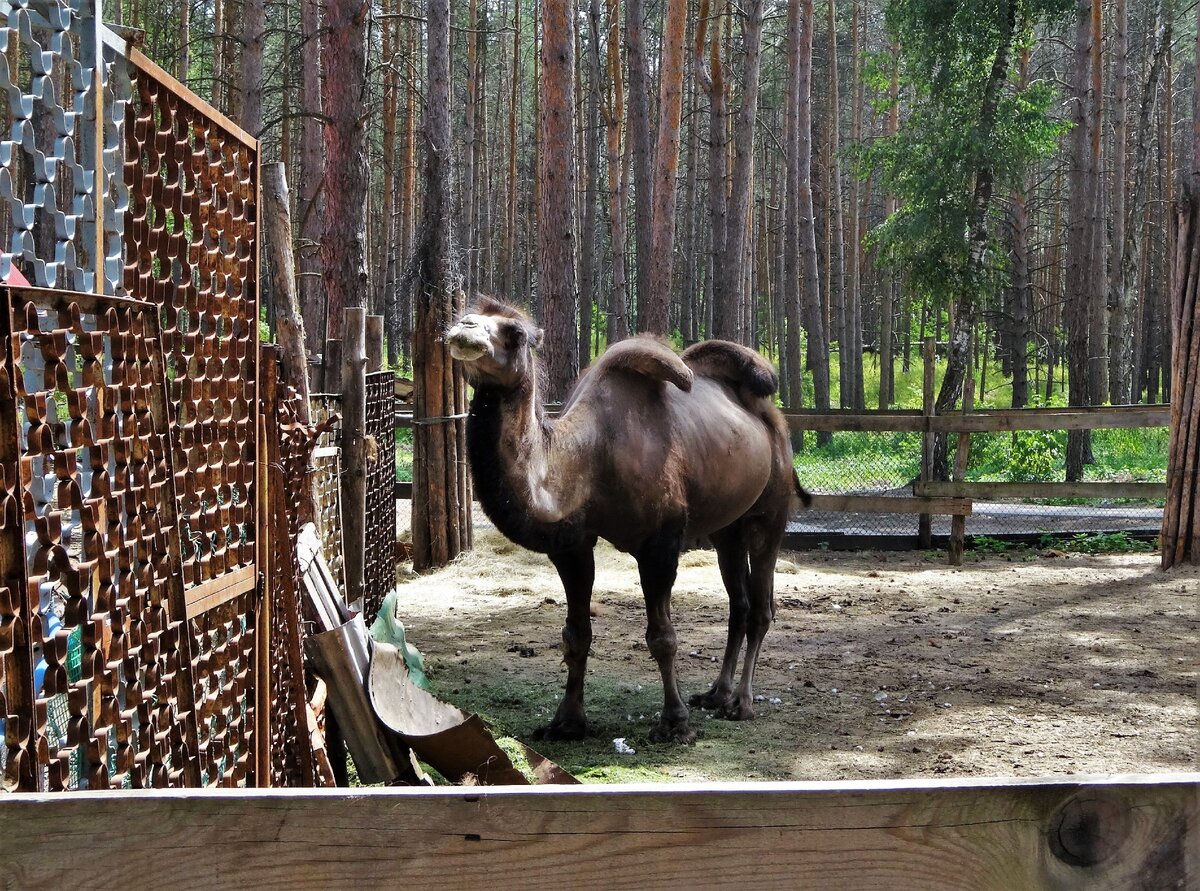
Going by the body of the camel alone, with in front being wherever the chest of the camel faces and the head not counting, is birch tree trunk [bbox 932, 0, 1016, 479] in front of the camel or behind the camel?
behind

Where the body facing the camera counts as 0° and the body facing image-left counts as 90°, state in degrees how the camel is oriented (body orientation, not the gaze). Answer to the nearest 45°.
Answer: approximately 45°

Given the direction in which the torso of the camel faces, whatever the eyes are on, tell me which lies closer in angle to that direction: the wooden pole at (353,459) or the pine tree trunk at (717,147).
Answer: the wooden pole

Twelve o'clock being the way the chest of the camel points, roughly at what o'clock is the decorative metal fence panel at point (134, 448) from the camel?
The decorative metal fence panel is roughly at 11 o'clock from the camel.

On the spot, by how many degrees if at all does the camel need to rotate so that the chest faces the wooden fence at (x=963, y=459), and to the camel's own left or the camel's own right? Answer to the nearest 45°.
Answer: approximately 180°

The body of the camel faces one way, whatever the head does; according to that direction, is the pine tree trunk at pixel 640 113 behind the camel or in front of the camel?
behind

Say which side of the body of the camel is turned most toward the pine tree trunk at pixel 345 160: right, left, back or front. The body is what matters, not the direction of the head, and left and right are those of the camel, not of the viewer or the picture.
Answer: right

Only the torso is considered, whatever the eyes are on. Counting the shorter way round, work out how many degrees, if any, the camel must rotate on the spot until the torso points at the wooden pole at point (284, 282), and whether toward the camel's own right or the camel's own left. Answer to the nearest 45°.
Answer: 0° — it already faces it

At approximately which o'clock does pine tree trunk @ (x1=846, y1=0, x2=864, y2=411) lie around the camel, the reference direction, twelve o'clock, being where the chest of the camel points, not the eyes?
The pine tree trunk is roughly at 5 o'clock from the camel.

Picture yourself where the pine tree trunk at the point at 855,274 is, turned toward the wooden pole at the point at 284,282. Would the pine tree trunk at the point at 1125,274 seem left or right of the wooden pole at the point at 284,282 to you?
left

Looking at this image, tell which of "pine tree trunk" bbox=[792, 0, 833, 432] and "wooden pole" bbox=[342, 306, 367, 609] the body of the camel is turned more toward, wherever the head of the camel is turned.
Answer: the wooden pole

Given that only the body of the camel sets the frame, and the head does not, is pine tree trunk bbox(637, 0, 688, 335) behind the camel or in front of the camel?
behind

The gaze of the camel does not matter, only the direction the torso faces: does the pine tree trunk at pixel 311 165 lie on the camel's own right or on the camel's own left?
on the camel's own right

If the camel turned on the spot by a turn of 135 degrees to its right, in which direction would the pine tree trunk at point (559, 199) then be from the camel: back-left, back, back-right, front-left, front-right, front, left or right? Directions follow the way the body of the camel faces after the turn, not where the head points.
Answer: front
